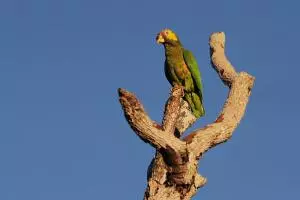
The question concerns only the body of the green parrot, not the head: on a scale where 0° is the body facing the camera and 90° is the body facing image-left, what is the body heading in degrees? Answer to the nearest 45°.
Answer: approximately 45°
